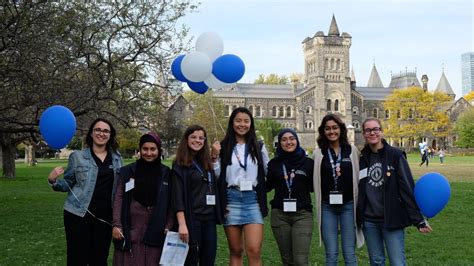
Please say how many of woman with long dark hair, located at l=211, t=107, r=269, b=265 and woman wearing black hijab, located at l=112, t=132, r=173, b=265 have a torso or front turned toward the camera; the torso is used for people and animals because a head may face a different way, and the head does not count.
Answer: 2

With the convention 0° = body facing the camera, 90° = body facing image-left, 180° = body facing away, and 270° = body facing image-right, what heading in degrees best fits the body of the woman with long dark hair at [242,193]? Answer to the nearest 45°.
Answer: approximately 0°

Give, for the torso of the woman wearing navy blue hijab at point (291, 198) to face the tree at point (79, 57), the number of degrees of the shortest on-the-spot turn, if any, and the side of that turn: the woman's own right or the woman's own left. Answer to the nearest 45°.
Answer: approximately 135° to the woman's own right

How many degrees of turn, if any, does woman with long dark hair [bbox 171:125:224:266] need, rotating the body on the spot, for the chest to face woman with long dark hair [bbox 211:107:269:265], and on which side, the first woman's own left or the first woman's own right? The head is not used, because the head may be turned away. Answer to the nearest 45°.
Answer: approximately 45° to the first woman's own left

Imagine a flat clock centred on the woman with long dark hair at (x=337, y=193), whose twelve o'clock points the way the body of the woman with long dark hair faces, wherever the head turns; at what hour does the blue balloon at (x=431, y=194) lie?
The blue balloon is roughly at 9 o'clock from the woman with long dark hair.

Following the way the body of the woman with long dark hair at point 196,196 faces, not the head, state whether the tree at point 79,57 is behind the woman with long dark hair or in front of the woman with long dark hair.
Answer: behind

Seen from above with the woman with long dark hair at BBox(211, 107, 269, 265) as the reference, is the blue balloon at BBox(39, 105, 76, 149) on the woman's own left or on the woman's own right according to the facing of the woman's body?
on the woman's own right
